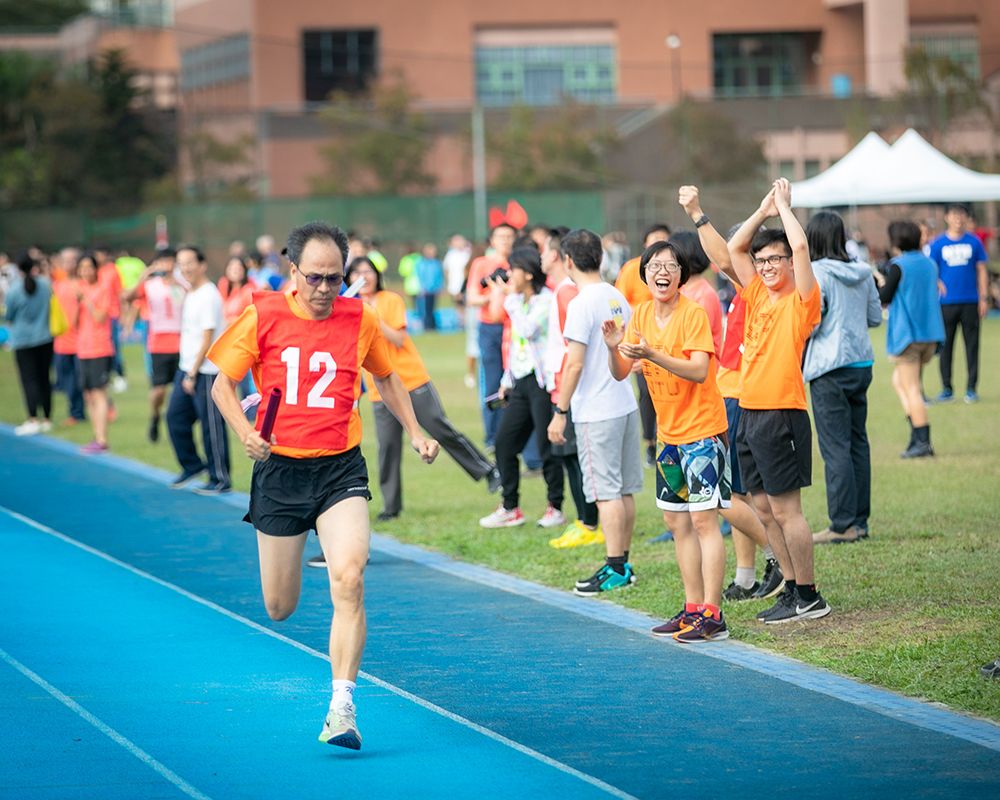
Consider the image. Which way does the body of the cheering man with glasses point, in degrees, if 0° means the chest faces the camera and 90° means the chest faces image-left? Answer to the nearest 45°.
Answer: approximately 45°

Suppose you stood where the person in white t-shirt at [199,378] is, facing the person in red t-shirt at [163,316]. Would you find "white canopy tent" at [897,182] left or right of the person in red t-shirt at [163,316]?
right

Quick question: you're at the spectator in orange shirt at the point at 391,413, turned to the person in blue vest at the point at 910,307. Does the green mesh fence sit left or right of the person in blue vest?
left

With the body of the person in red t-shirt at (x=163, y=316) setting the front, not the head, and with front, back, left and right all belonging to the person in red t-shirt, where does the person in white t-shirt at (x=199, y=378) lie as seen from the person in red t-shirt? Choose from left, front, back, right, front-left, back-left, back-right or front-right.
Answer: front-left

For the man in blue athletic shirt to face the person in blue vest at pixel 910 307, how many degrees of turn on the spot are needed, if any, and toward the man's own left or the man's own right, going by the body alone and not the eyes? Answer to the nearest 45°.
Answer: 0° — they already face them

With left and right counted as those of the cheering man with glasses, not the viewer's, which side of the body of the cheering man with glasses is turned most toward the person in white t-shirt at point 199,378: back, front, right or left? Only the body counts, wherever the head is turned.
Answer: right

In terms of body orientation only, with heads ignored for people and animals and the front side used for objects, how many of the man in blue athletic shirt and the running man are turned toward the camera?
2

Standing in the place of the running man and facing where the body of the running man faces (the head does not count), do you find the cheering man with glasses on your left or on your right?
on your left

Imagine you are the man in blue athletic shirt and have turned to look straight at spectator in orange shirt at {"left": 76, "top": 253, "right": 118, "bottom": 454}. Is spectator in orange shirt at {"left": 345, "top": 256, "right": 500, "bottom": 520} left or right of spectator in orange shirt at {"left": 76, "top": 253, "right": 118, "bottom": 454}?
left

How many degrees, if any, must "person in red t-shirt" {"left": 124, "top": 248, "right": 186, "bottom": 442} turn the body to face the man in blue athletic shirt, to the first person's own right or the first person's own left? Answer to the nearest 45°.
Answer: approximately 135° to the first person's own left

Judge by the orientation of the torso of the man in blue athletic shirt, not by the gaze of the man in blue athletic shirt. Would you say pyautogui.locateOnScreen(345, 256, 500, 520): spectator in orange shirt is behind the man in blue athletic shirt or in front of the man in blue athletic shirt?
in front

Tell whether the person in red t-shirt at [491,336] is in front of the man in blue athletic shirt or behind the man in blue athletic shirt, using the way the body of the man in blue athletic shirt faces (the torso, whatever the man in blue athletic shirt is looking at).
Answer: in front

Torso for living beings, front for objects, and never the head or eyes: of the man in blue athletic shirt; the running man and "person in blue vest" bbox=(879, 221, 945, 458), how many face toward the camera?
2
